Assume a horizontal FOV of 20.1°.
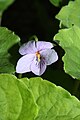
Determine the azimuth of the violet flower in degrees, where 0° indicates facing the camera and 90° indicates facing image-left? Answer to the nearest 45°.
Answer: approximately 0°

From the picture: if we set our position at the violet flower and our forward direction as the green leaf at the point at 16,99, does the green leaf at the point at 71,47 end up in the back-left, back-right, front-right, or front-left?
back-left
